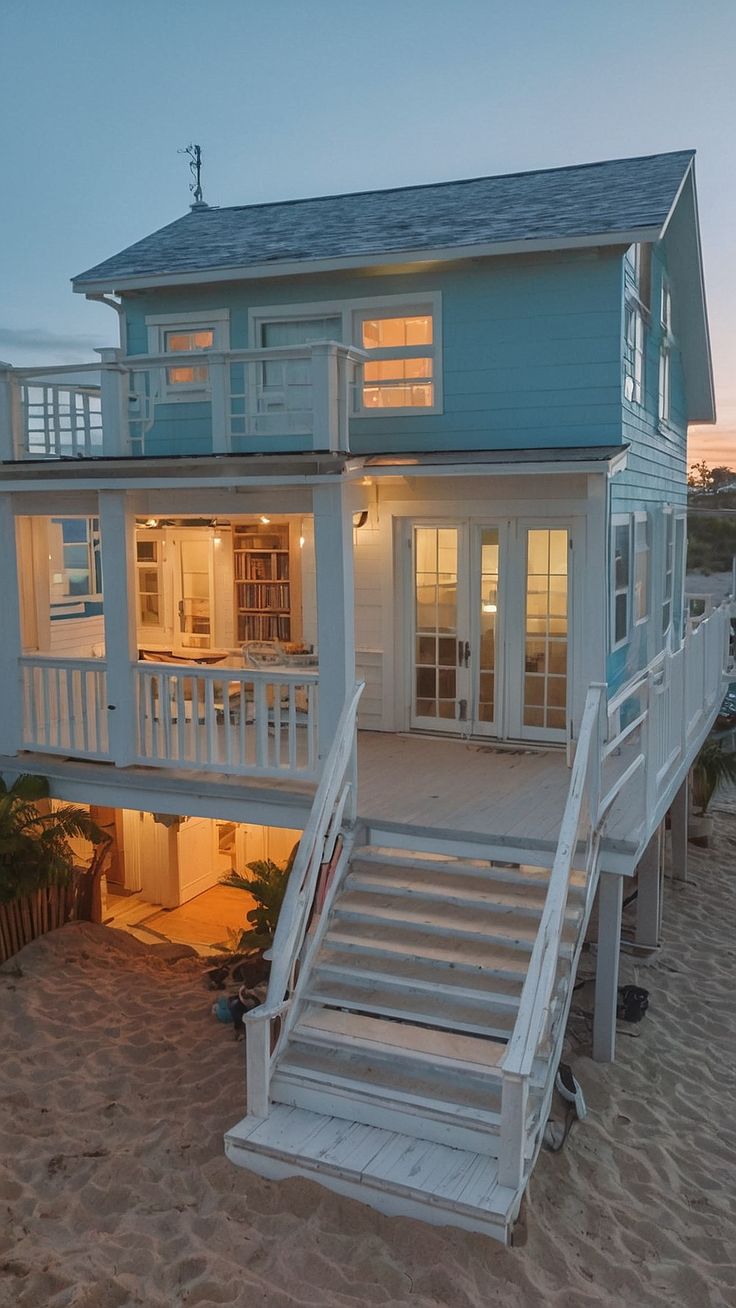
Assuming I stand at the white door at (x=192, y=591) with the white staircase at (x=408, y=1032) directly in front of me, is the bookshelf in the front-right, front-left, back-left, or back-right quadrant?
front-left

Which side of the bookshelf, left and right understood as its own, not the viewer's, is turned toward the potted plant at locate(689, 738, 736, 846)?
left

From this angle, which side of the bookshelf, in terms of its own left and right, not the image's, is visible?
front

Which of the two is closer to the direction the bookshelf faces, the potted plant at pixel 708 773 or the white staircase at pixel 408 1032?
the white staircase

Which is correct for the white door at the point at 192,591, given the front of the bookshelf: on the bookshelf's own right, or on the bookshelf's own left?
on the bookshelf's own right

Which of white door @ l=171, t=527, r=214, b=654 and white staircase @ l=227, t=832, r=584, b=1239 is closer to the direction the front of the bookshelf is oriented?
the white staircase

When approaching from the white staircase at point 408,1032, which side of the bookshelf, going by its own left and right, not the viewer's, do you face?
front

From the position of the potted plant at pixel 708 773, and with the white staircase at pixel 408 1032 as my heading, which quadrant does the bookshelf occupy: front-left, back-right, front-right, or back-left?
front-right
